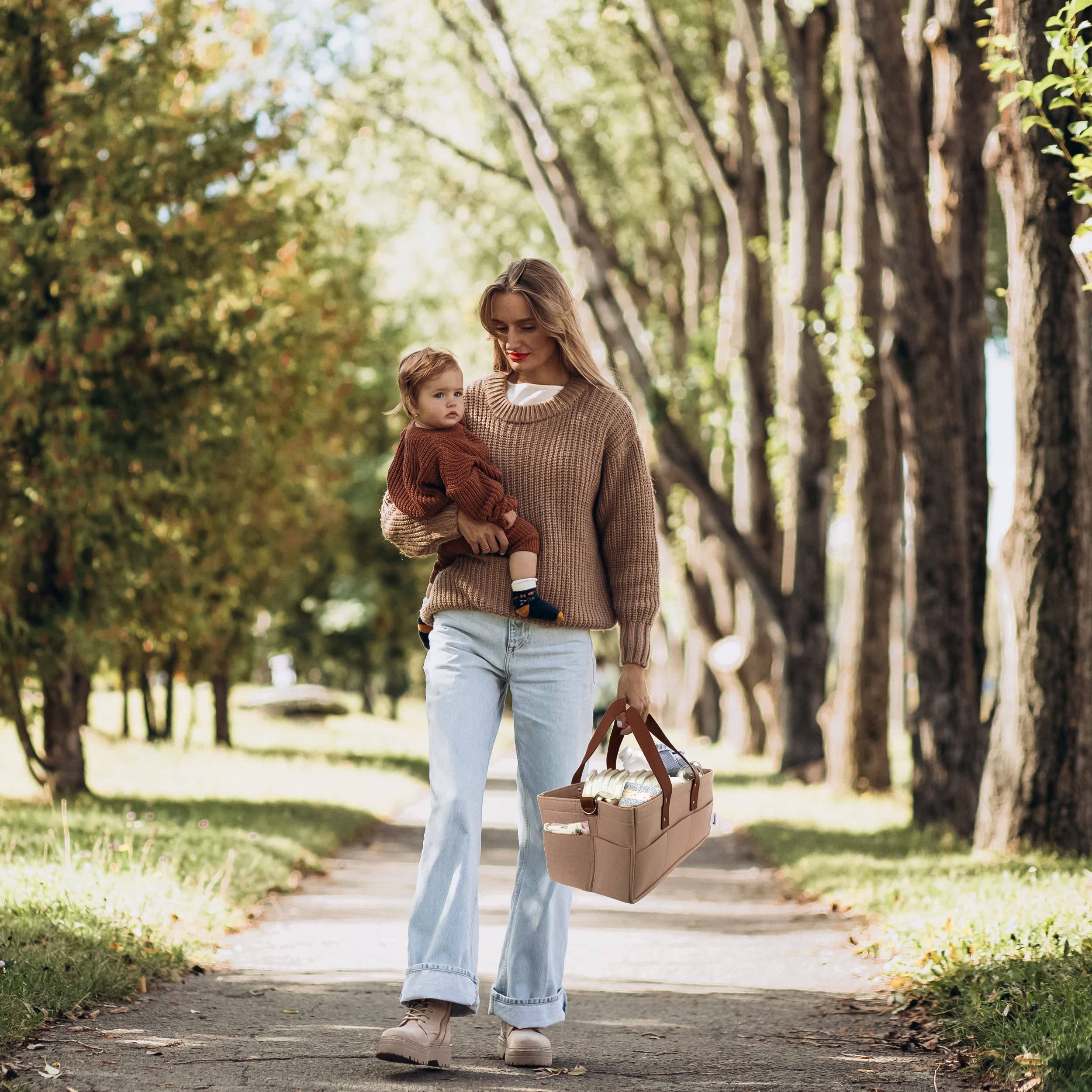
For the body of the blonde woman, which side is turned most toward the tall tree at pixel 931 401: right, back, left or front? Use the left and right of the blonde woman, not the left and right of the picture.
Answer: back

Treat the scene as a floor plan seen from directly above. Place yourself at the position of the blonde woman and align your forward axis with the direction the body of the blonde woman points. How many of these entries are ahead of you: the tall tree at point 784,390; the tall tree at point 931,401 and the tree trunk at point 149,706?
0

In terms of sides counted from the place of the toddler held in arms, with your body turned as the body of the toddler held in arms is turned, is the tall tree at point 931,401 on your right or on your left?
on your left

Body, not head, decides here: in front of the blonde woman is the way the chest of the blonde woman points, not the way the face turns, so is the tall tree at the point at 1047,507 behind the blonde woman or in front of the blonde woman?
behind

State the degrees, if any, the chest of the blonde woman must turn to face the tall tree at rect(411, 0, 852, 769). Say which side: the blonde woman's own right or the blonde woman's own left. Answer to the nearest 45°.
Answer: approximately 180°

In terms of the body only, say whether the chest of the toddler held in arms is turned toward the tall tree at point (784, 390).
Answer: no

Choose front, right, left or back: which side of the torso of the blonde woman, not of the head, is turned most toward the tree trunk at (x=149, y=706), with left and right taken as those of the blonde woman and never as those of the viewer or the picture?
back

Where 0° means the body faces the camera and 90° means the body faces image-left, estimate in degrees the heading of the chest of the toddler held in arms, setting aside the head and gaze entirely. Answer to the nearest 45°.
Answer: approximately 270°

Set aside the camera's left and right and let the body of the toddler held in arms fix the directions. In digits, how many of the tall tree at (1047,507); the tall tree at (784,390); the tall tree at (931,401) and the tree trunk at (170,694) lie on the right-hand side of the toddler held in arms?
0

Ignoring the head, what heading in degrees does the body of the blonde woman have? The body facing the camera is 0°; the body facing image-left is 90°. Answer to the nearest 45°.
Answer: approximately 0°

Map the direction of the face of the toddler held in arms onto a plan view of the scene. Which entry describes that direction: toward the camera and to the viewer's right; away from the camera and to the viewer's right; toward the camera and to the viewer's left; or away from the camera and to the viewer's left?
toward the camera and to the viewer's right

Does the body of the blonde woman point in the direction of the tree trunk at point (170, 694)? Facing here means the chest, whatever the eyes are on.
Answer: no
